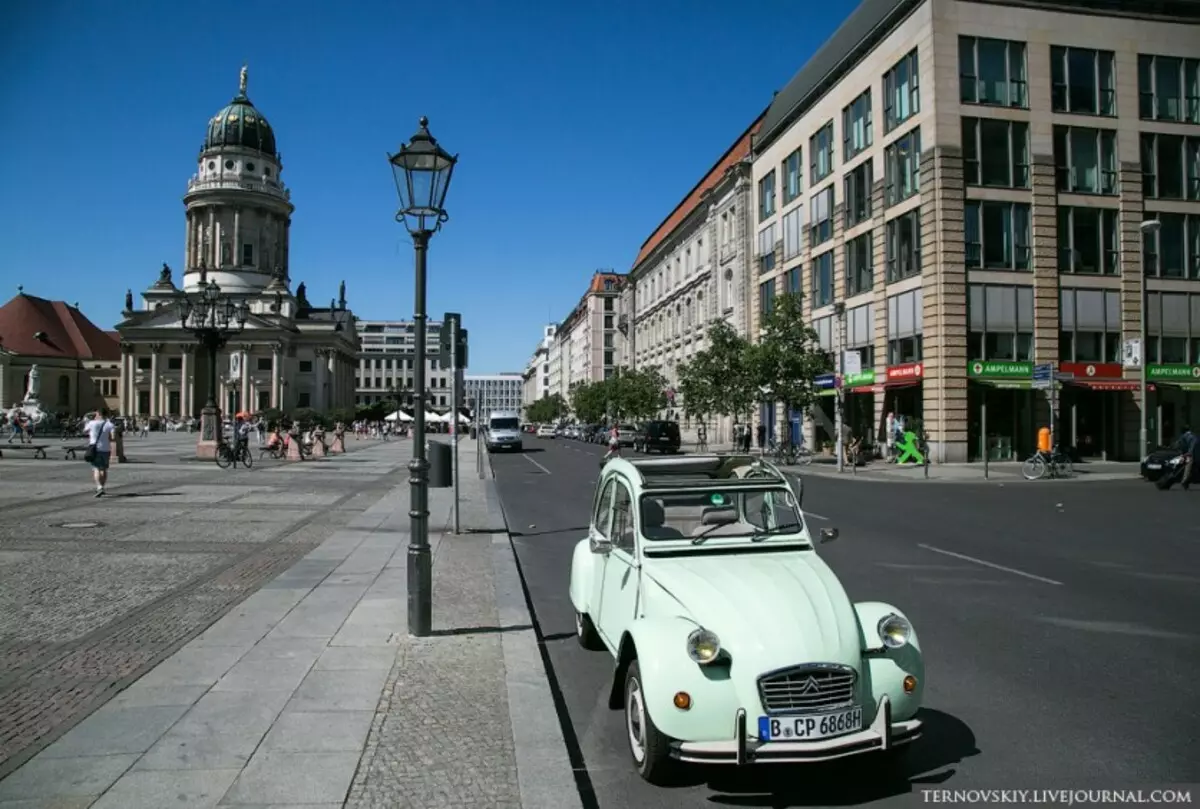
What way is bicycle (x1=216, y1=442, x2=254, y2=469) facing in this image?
to the viewer's right

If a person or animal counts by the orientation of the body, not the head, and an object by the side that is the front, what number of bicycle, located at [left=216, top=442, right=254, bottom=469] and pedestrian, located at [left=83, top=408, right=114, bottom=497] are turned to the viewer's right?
1

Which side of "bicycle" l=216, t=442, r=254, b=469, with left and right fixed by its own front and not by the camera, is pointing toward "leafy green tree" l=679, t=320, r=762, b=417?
front

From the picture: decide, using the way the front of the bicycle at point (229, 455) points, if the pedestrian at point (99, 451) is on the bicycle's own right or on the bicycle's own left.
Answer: on the bicycle's own right
